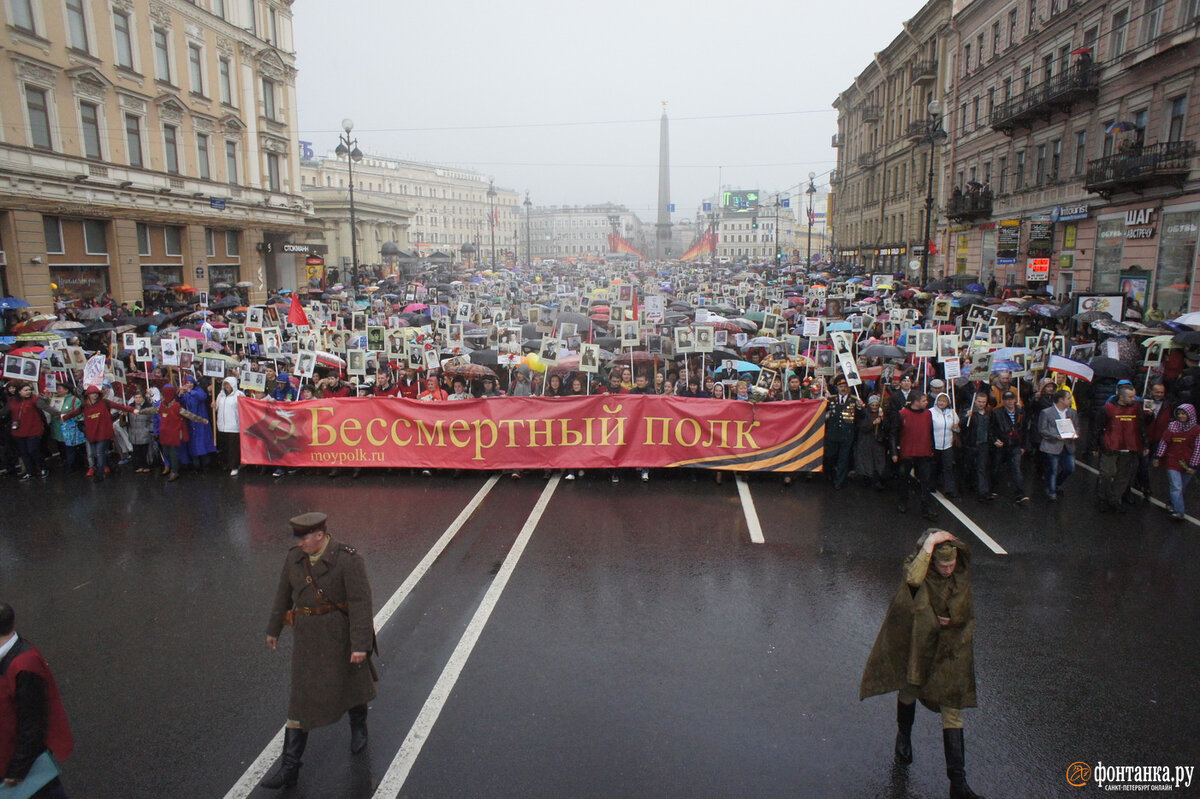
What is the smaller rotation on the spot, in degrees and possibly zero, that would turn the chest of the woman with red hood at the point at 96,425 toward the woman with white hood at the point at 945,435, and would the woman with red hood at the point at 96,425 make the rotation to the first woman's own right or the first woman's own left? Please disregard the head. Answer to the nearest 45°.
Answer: approximately 45° to the first woman's own left

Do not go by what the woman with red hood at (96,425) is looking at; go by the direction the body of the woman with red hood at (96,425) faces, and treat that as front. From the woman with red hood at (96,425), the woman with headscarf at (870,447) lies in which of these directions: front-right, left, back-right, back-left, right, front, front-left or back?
front-left

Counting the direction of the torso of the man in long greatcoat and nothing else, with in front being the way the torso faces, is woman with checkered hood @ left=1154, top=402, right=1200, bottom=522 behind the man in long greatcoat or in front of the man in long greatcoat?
behind

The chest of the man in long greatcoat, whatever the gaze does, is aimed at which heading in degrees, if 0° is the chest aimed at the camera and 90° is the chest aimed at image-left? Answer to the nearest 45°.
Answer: approximately 45°

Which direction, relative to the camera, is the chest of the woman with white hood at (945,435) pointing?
toward the camera

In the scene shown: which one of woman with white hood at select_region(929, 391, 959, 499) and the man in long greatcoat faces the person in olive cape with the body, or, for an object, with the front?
the woman with white hood

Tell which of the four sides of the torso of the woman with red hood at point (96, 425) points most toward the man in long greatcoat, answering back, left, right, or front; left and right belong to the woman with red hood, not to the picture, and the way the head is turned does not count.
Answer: front

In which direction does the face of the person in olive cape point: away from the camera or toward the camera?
toward the camera

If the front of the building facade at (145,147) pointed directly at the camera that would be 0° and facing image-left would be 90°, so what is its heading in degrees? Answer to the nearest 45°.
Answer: approximately 315°

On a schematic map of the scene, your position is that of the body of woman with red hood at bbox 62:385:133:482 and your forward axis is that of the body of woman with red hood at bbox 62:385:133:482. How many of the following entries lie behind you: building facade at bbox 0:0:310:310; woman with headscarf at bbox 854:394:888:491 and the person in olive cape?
1

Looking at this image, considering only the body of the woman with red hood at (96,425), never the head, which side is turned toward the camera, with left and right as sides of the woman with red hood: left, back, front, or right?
front

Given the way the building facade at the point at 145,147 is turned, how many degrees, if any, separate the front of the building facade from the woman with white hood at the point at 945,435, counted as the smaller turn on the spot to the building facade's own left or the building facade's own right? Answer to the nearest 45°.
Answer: approximately 45° to the building facade's own right

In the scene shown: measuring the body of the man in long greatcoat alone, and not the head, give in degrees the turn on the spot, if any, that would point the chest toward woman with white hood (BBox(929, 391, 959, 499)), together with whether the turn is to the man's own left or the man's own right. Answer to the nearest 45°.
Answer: approximately 135° to the man's own left

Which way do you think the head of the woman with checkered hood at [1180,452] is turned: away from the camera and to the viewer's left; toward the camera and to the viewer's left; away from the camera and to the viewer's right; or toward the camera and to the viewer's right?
toward the camera and to the viewer's left
